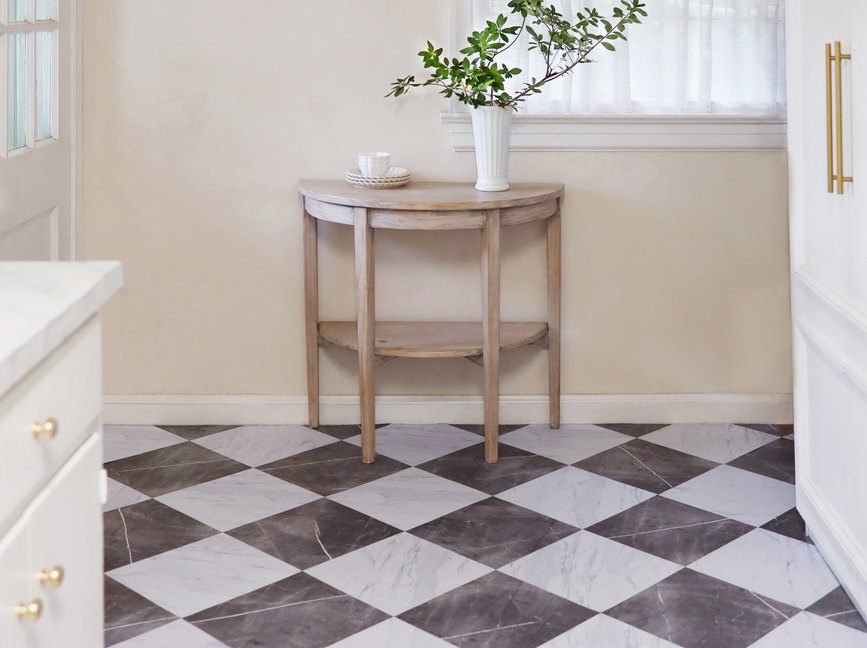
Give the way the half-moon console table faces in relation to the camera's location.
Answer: facing the viewer
